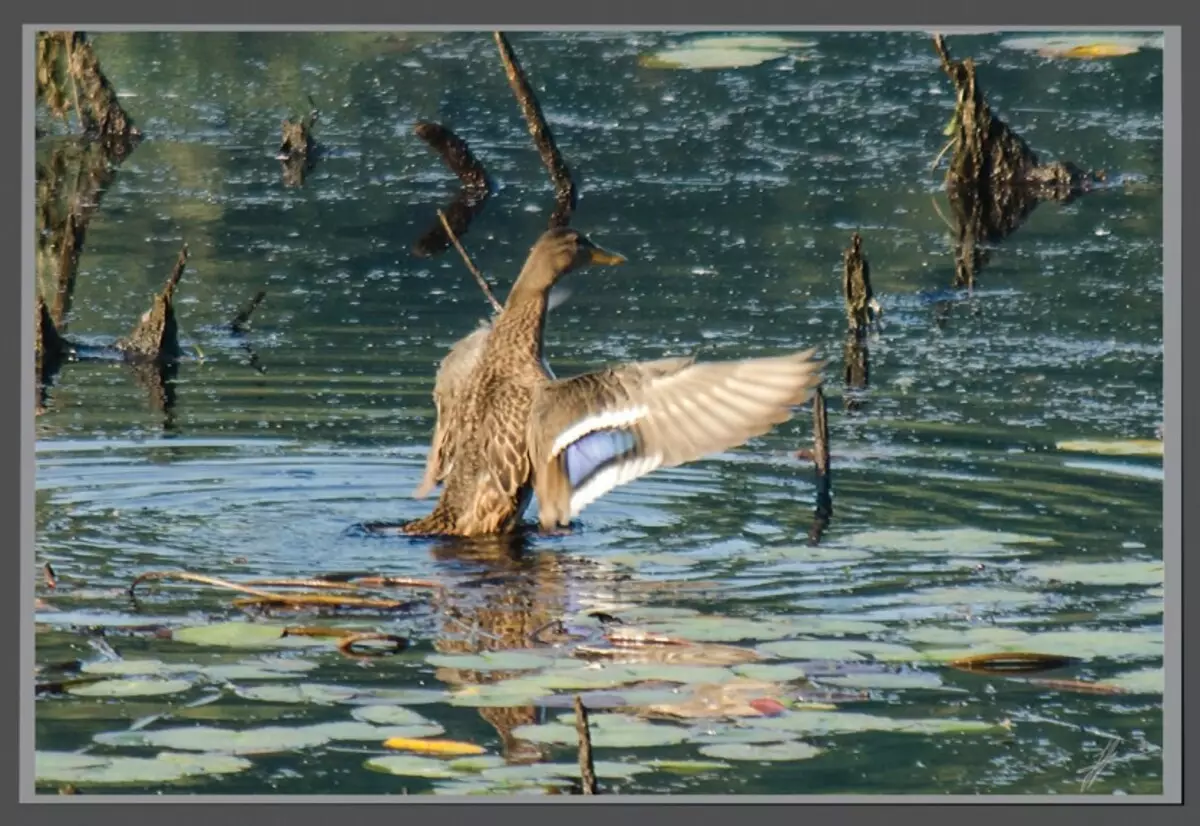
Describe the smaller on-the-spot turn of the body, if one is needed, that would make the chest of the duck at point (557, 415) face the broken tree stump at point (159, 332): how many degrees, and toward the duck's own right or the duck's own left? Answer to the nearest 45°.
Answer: approximately 90° to the duck's own left

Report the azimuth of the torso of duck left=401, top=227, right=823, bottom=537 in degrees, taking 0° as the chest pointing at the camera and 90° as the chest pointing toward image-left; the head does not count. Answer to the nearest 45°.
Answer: approximately 225°

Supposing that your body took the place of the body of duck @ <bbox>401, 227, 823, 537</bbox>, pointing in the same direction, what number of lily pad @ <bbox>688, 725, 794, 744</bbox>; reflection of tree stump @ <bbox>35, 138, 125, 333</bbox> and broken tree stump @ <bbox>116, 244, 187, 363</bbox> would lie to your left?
2

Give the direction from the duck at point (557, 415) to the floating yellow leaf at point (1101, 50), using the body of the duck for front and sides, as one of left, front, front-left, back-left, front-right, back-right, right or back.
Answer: front-right

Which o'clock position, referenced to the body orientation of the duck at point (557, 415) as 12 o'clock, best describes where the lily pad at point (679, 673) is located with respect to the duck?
The lily pad is roughly at 4 o'clock from the duck.

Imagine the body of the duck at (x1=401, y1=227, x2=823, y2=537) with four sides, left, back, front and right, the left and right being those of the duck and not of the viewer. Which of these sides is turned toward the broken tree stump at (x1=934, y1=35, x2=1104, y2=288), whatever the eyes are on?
front

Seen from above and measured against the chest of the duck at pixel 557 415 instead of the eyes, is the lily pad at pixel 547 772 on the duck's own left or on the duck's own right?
on the duck's own right

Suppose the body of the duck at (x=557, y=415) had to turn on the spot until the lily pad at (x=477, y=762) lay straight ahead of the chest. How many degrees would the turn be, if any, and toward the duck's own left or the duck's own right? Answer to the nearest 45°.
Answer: approximately 135° to the duck's own right

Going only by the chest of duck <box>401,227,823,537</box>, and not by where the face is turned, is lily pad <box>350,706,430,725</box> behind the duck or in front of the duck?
behind

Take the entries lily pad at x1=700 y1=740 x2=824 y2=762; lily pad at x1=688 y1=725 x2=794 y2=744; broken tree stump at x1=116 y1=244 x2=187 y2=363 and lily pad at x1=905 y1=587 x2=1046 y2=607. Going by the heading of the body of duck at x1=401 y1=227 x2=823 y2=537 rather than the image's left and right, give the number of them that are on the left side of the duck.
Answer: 1

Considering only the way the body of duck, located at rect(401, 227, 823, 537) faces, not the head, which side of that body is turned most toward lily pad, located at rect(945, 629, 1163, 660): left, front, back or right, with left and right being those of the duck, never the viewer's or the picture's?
right

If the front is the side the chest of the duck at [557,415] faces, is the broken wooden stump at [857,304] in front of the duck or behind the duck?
in front

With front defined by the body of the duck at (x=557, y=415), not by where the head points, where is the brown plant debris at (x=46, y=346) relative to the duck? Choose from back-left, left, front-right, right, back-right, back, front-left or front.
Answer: left

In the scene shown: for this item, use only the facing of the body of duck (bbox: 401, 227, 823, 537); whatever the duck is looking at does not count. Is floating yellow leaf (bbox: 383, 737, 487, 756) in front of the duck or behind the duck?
behind
